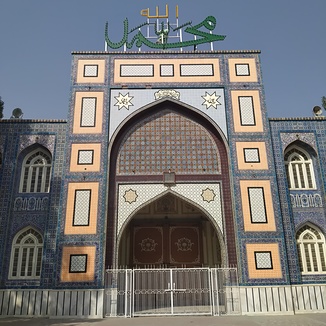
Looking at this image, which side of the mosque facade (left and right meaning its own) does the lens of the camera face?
front
